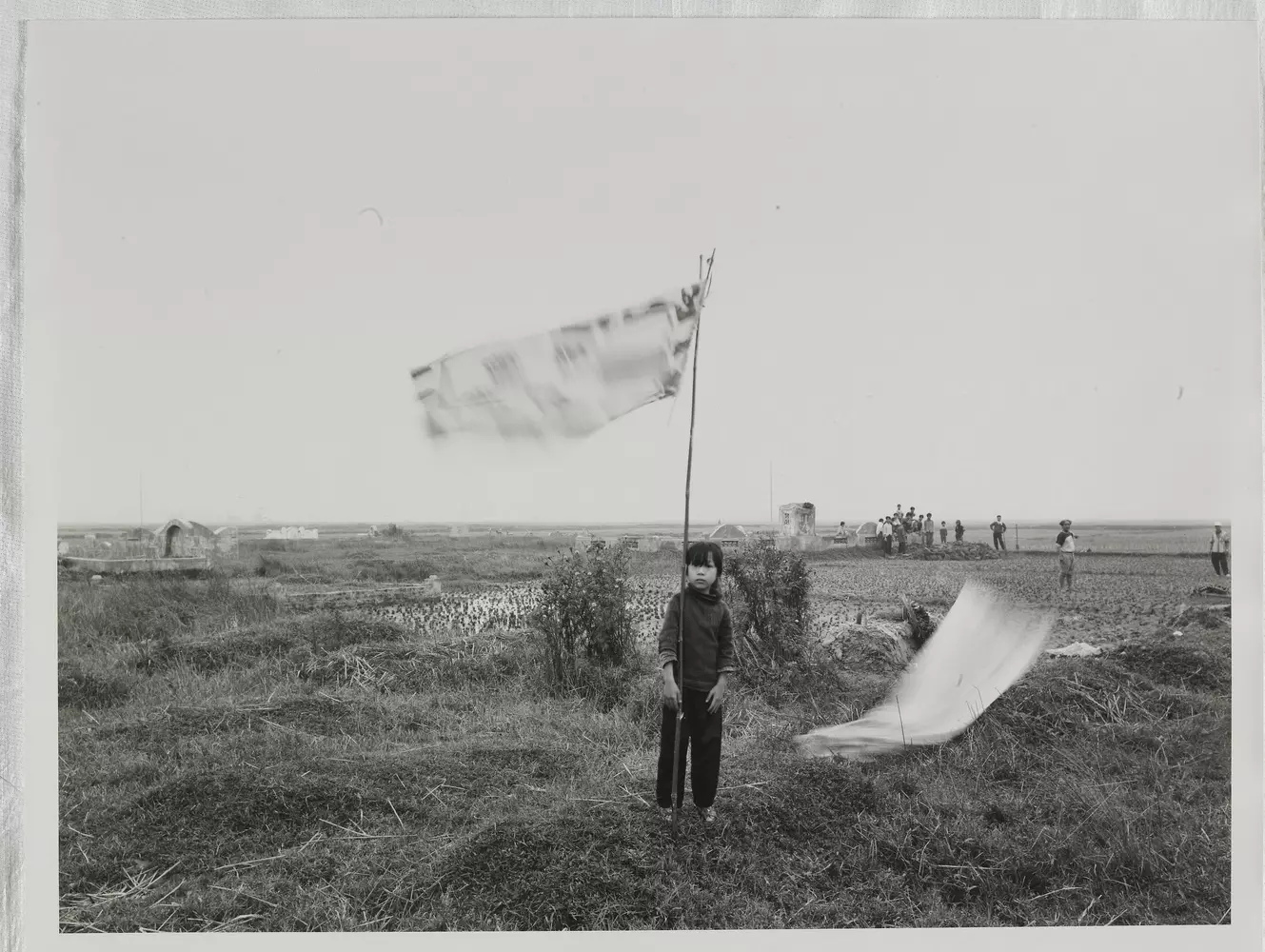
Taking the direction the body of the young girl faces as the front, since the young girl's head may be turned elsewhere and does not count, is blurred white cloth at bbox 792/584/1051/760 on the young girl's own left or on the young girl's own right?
on the young girl's own left

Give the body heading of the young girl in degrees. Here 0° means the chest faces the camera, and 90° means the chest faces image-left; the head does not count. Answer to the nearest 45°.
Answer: approximately 0°
